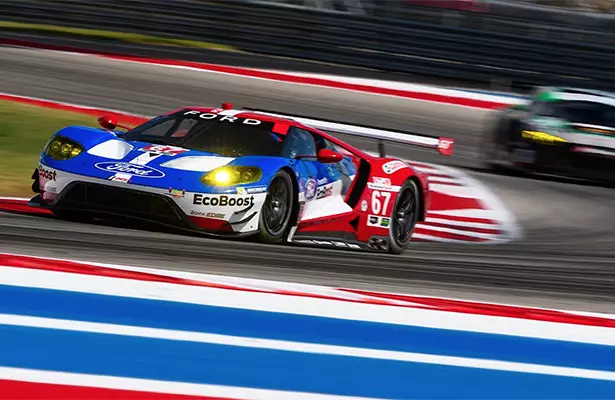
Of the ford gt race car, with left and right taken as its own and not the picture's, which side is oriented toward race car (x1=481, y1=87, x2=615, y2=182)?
back

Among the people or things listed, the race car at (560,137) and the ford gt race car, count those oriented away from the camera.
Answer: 0

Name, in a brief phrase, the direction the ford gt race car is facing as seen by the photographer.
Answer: facing the viewer and to the left of the viewer

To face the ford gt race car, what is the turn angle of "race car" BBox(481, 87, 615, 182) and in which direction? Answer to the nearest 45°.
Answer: approximately 45° to its right
